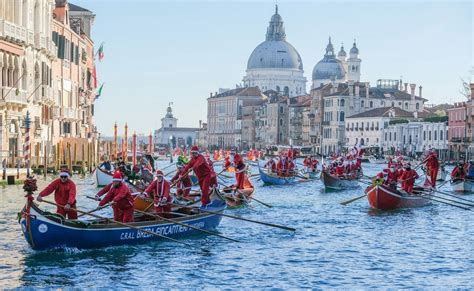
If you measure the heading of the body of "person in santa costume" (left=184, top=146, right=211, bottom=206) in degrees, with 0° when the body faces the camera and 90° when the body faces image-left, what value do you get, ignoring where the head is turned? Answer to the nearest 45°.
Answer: approximately 45°

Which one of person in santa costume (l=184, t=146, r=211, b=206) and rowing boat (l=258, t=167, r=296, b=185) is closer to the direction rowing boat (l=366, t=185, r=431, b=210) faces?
the person in santa costume

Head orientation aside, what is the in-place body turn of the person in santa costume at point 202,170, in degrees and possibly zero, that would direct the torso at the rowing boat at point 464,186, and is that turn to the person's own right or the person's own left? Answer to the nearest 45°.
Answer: approximately 180°

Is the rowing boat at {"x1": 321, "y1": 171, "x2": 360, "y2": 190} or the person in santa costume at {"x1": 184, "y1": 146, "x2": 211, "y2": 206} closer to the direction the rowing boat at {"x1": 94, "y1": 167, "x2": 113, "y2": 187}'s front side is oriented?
the person in santa costume

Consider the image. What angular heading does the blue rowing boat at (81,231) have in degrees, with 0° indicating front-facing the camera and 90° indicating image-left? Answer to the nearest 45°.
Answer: approximately 45°

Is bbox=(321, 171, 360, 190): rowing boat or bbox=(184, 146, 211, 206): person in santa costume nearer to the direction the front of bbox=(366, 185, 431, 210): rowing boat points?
the person in santa costume
